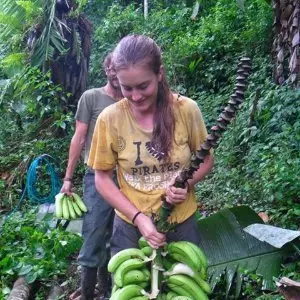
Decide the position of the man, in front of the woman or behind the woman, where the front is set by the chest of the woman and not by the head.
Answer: behind

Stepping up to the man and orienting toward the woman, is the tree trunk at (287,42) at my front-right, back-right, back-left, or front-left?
back-left

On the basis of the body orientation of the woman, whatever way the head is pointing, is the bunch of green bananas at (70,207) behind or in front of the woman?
behind

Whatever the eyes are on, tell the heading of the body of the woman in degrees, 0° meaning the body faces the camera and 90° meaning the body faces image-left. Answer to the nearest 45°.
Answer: approximately 0°
